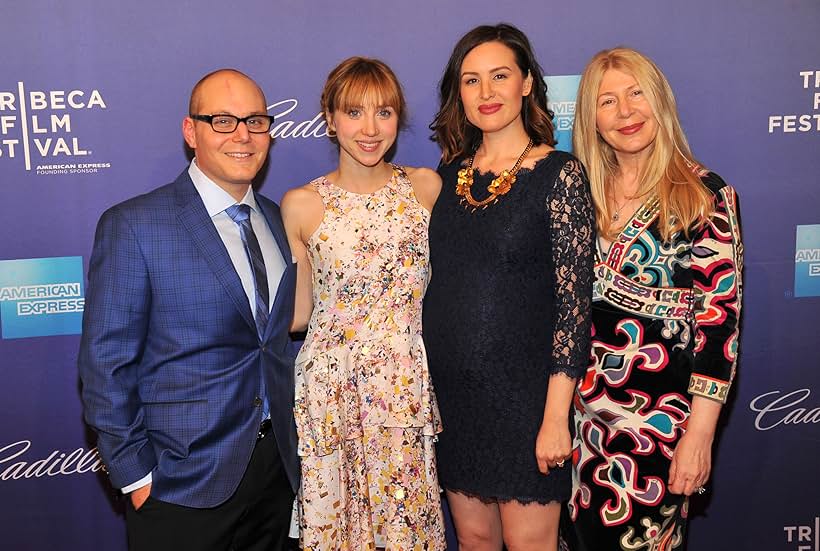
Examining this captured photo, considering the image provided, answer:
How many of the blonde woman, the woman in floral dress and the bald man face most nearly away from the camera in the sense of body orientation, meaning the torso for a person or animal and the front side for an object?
0

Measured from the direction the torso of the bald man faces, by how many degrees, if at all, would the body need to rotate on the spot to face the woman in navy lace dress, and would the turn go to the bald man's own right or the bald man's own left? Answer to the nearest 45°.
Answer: approximately 45° to the bald man's own left

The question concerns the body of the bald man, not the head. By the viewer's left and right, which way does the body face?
facing the viewer and to the right of the viewer

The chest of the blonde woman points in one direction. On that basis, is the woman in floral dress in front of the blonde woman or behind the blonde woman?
in front

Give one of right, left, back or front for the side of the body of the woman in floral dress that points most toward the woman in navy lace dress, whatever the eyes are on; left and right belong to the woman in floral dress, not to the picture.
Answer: left

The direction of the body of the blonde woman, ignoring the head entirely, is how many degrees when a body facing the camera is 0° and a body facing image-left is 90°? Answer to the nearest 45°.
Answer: approximately 45°

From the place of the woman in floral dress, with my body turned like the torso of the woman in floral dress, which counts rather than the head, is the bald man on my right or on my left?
on my right

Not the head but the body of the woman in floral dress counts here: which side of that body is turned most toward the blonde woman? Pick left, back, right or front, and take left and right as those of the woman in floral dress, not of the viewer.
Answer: left

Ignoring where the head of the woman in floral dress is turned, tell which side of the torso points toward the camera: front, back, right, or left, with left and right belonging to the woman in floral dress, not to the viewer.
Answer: front

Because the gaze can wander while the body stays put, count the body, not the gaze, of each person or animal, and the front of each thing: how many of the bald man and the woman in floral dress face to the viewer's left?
0

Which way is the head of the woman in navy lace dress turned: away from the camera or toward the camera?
toward the camera

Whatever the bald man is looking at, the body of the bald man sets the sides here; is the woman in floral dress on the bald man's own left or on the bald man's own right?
on the bald man's own left

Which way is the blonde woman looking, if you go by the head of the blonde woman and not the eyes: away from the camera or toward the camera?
toward the camera

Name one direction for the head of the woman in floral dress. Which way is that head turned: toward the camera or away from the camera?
toward the camera
